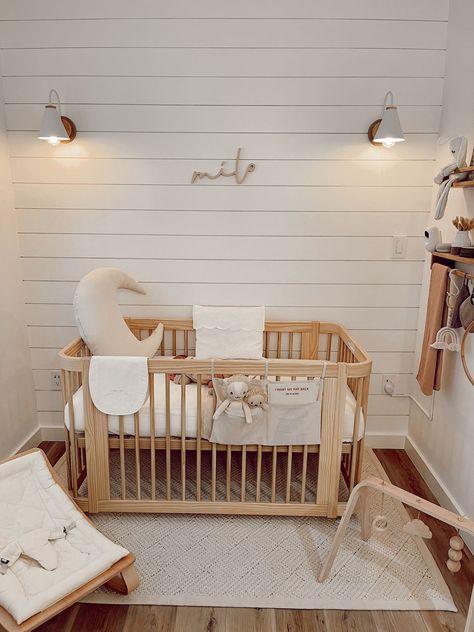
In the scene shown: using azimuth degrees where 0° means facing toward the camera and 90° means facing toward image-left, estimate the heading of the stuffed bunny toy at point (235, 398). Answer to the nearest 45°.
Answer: approximately 0°

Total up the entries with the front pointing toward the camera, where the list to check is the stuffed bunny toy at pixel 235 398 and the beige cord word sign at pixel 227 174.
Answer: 2

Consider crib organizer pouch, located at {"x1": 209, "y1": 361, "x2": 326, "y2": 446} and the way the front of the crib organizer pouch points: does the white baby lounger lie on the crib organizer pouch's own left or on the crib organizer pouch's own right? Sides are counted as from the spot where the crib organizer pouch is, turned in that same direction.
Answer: on the crib organizer pouch's own right

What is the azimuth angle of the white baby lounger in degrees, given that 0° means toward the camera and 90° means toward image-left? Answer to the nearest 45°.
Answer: approximately 315°

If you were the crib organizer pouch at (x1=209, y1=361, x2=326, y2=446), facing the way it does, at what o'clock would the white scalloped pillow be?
The white scalloped pillow is roughly at 5 o'clock from the crib organizer pouch.

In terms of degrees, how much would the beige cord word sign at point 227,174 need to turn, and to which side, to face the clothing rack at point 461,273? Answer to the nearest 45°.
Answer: approximately 45° to its left

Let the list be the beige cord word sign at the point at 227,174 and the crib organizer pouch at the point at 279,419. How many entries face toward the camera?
2

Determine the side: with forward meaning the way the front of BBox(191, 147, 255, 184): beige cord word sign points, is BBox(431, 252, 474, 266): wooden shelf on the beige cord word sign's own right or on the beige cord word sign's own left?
on the beige cord word sign's own left
